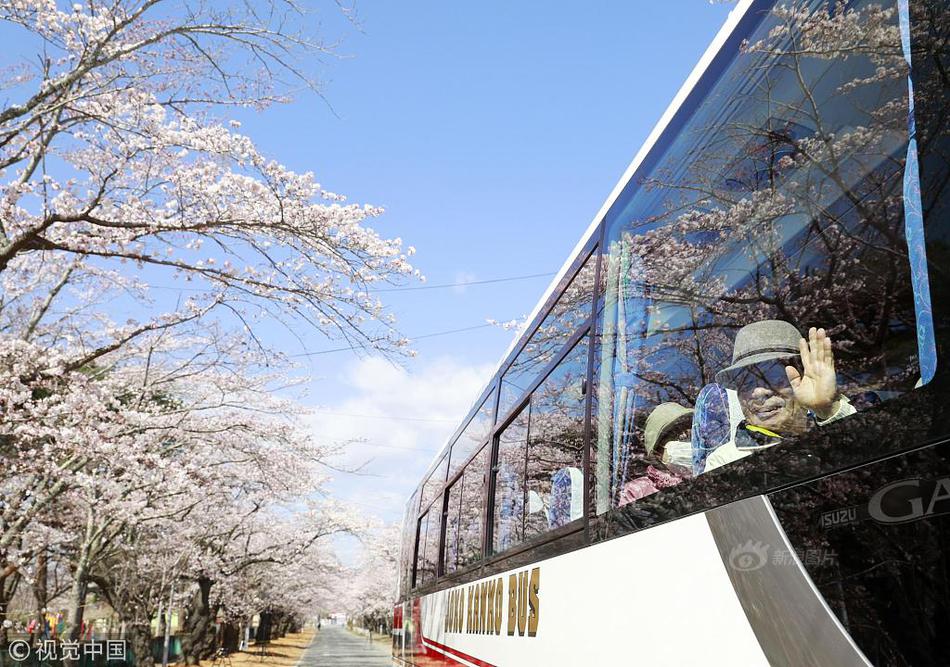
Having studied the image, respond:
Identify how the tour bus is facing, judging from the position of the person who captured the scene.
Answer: facing the viewer and to the right of the viewer

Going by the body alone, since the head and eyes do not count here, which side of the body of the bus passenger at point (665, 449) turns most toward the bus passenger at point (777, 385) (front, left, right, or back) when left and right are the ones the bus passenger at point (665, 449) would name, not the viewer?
front
